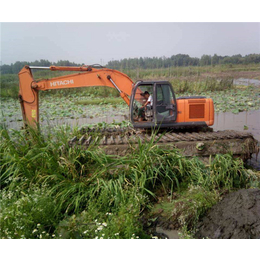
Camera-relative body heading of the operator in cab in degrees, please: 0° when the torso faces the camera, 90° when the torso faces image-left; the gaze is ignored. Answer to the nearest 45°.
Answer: approximately 90°

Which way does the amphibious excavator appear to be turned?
to the viewer's left
